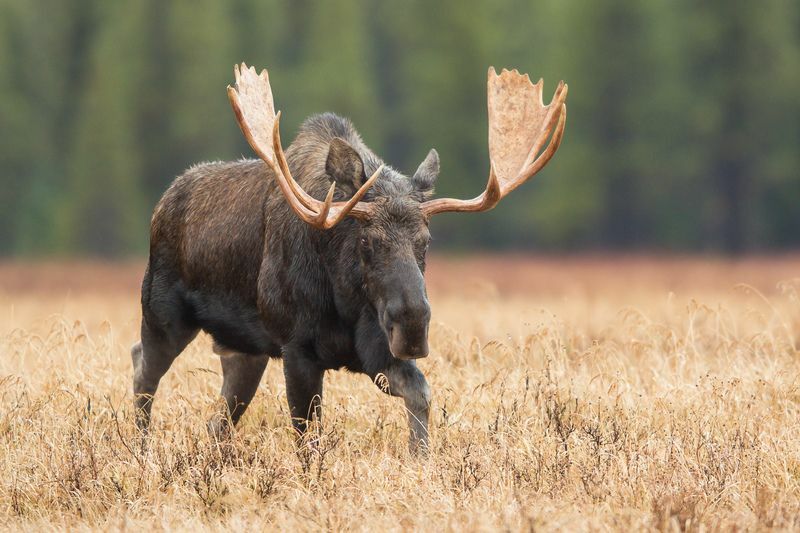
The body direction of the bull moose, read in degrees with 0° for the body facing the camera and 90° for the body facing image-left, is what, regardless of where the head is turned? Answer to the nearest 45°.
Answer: approximately 315°
